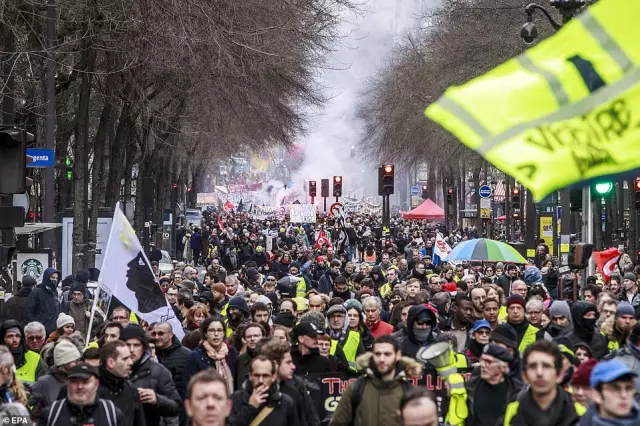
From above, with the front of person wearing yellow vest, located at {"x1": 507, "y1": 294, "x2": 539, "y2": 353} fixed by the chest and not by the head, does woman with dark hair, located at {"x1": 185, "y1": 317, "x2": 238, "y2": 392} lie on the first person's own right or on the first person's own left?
on the first person's own right

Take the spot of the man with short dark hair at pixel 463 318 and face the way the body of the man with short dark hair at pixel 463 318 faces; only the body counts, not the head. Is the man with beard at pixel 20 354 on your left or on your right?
on your right

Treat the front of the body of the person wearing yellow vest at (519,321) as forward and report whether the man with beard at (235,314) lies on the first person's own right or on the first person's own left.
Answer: on the first person's own right

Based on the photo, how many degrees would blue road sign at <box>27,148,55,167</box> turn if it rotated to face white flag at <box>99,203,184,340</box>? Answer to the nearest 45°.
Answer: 0° — it already faces it

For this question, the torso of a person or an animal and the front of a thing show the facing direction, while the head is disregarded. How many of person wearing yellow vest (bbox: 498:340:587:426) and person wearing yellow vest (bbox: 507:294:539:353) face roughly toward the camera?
2

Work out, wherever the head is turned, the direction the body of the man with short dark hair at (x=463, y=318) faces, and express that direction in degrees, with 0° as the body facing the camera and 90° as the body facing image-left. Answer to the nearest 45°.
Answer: approximately 315°

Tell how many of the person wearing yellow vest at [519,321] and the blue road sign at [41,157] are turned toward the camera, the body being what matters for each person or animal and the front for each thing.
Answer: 2

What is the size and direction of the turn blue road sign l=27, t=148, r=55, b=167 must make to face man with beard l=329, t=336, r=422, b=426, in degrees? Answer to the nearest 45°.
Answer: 0° — it already faces them

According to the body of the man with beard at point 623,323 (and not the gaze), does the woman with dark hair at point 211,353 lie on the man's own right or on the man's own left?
on the man's own right
